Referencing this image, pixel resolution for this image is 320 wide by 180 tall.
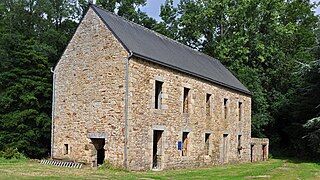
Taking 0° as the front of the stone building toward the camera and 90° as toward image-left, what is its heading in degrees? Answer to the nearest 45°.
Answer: approximately 315°

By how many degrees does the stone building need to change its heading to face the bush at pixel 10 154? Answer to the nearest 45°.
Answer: approximately 180°
